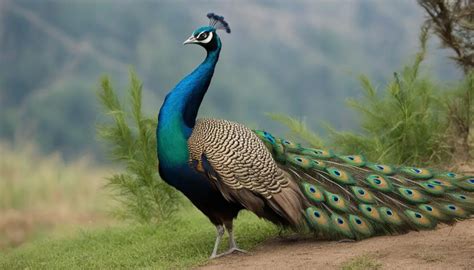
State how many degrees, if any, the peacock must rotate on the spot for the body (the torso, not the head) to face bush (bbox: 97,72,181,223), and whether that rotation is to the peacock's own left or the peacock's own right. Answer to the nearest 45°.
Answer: approximately 45° to the peacock's own right

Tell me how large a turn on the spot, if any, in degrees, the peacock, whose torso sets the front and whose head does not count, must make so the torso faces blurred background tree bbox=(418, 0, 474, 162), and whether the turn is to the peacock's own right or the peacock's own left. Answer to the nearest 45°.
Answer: approximately 135° to the peacock's own right

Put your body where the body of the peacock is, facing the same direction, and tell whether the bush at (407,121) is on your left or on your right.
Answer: on your right

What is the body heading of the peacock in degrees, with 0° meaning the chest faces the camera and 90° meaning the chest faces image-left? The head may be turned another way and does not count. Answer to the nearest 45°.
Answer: approximately 90°
